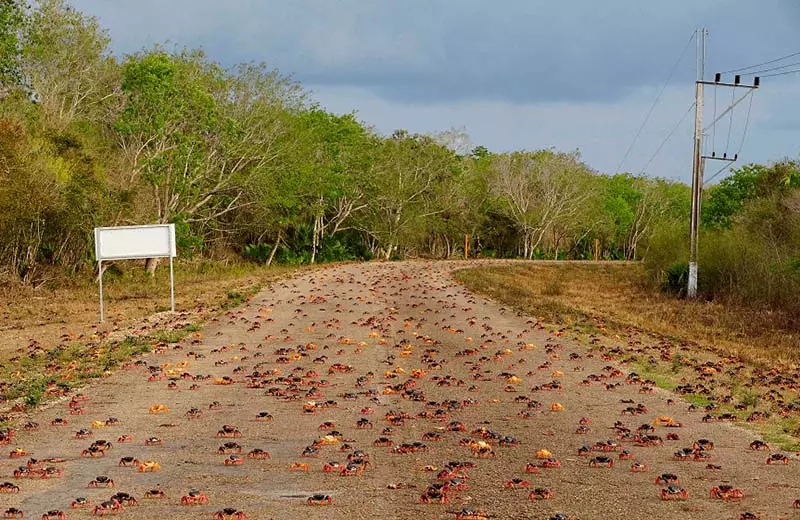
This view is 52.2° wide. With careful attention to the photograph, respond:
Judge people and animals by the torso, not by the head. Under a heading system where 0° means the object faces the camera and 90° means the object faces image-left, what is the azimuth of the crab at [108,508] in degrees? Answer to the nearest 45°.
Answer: approximately 0°

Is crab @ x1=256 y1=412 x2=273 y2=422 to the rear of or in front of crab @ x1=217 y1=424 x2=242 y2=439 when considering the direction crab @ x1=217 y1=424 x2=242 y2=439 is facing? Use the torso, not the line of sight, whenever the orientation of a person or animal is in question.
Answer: to the rear

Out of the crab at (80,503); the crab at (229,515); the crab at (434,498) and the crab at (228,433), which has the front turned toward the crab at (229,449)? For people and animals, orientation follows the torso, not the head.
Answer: the crab at (228,433)

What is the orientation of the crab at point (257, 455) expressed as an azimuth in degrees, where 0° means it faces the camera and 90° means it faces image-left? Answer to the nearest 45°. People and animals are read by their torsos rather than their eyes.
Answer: approximately 0°
